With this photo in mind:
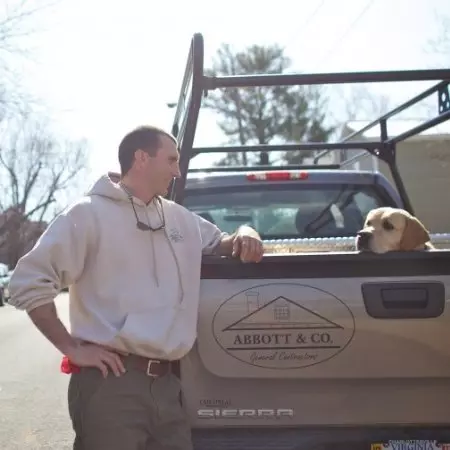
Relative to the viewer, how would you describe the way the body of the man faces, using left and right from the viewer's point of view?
facing the viewer and to the right of the viewer

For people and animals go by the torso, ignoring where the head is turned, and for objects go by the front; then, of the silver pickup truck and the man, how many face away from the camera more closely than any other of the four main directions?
1

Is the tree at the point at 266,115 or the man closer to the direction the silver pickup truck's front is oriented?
the tree

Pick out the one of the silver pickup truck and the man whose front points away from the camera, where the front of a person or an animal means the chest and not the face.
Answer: the silver pickup truck

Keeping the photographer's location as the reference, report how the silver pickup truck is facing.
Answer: facing away from the viewer

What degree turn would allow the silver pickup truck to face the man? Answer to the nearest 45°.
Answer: approximately 90° to its left

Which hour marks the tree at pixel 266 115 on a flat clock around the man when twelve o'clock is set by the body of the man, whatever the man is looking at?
The tree is roughly at 8 o'clock from the man.

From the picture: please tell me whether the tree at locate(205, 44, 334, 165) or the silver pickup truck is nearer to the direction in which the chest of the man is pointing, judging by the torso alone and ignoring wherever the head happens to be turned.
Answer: the silver pickup truck

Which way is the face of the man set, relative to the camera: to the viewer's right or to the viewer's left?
to the viewer's right

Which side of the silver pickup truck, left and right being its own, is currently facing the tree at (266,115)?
front

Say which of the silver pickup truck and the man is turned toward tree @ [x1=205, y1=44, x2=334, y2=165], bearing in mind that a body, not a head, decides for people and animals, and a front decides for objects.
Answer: the silver pickup truck
